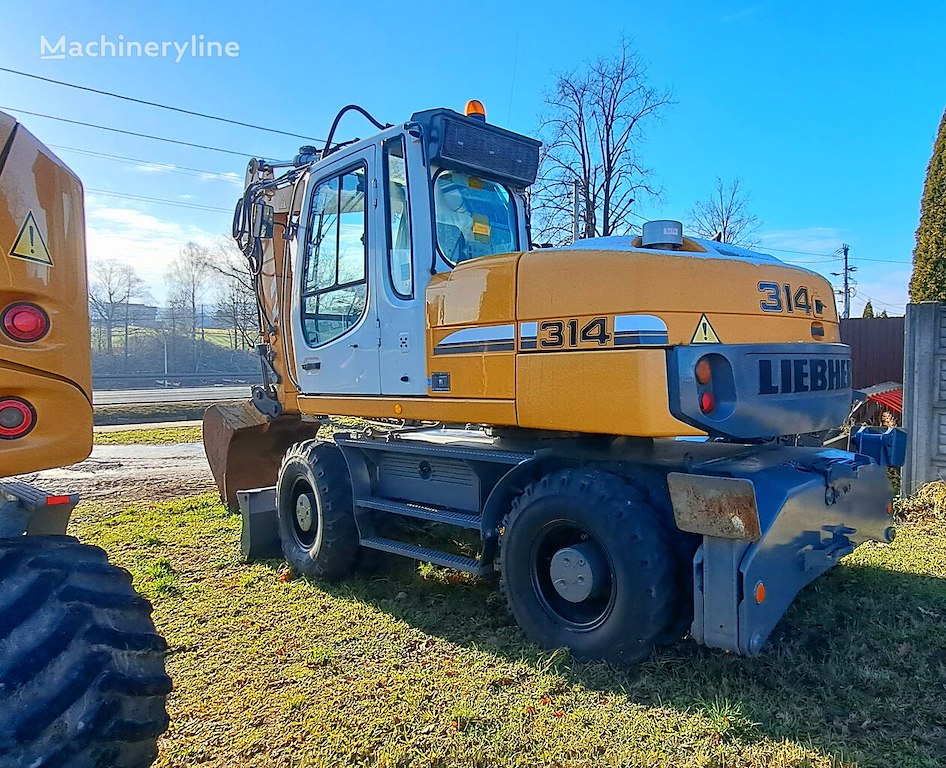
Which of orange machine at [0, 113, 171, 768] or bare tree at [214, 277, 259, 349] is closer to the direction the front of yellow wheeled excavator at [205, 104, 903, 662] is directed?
the bare tree

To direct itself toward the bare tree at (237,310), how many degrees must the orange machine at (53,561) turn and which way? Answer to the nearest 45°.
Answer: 0° — it already faces it

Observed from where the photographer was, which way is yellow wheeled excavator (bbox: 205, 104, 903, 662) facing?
facing away from the viewer and to the left of the viewer

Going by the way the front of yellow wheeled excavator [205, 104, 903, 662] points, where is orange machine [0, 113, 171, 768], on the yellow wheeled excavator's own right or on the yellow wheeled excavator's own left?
on the yellow wheeled excavator's own left

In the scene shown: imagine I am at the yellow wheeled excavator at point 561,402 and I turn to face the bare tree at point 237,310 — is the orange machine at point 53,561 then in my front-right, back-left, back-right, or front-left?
back-left

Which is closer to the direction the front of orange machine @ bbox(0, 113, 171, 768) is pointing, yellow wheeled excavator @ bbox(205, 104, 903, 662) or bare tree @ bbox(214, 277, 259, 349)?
the bare tree

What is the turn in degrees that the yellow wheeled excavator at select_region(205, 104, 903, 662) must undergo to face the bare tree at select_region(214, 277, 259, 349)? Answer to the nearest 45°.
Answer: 0° — it already faces it

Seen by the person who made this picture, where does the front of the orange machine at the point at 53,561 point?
facing away from the viewer

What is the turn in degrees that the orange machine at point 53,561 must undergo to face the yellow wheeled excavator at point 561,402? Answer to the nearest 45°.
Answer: approximately 45° to its right
